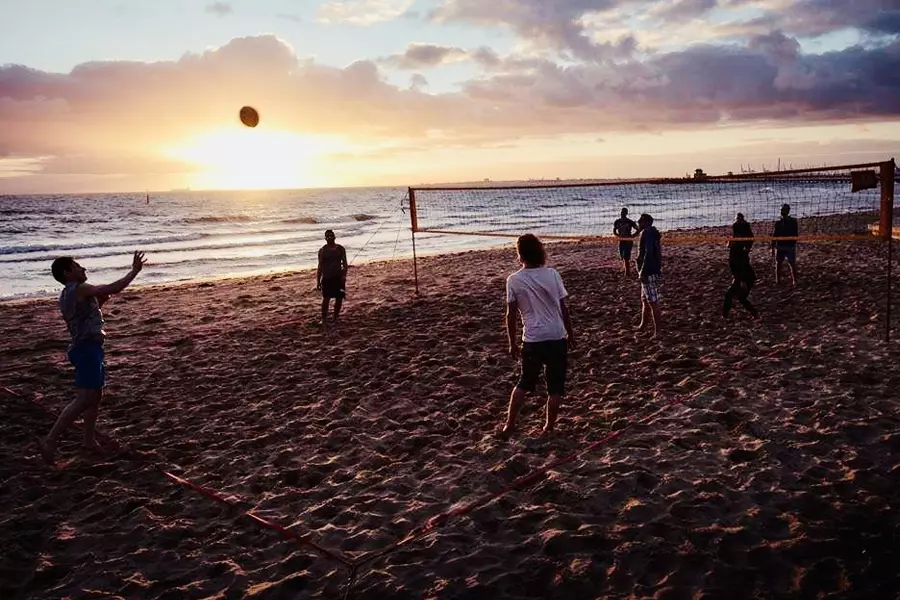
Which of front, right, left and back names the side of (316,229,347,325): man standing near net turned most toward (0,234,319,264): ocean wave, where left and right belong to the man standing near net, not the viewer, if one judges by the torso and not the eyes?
back

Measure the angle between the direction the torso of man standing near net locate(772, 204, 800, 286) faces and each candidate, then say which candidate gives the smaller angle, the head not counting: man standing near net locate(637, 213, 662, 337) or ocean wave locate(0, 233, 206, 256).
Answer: the man standing near net

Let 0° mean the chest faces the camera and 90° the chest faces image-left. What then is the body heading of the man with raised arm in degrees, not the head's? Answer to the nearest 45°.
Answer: approximately 270°

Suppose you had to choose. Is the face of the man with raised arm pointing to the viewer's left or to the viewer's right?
to the viewer's right

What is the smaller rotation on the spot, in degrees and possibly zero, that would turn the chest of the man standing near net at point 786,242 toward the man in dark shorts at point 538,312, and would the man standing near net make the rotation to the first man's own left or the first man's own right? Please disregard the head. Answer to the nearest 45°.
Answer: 0° — they already face them

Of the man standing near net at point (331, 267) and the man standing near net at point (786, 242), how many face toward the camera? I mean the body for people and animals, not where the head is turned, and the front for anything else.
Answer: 2

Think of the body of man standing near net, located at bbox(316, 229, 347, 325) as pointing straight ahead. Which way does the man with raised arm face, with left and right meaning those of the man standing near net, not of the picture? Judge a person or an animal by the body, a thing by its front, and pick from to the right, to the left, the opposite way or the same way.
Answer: to the left

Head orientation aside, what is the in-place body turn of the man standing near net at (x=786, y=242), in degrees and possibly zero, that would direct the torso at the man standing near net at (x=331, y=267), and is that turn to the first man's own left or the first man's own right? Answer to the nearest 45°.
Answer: approximately 45° to the first man's own right

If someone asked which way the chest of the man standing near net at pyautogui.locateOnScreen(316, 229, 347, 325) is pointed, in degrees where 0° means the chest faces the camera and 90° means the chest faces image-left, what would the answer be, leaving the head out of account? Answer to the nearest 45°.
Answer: approximately 0°

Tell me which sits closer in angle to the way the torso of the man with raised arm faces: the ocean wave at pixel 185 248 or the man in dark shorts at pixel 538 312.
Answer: the man in dark shorts
